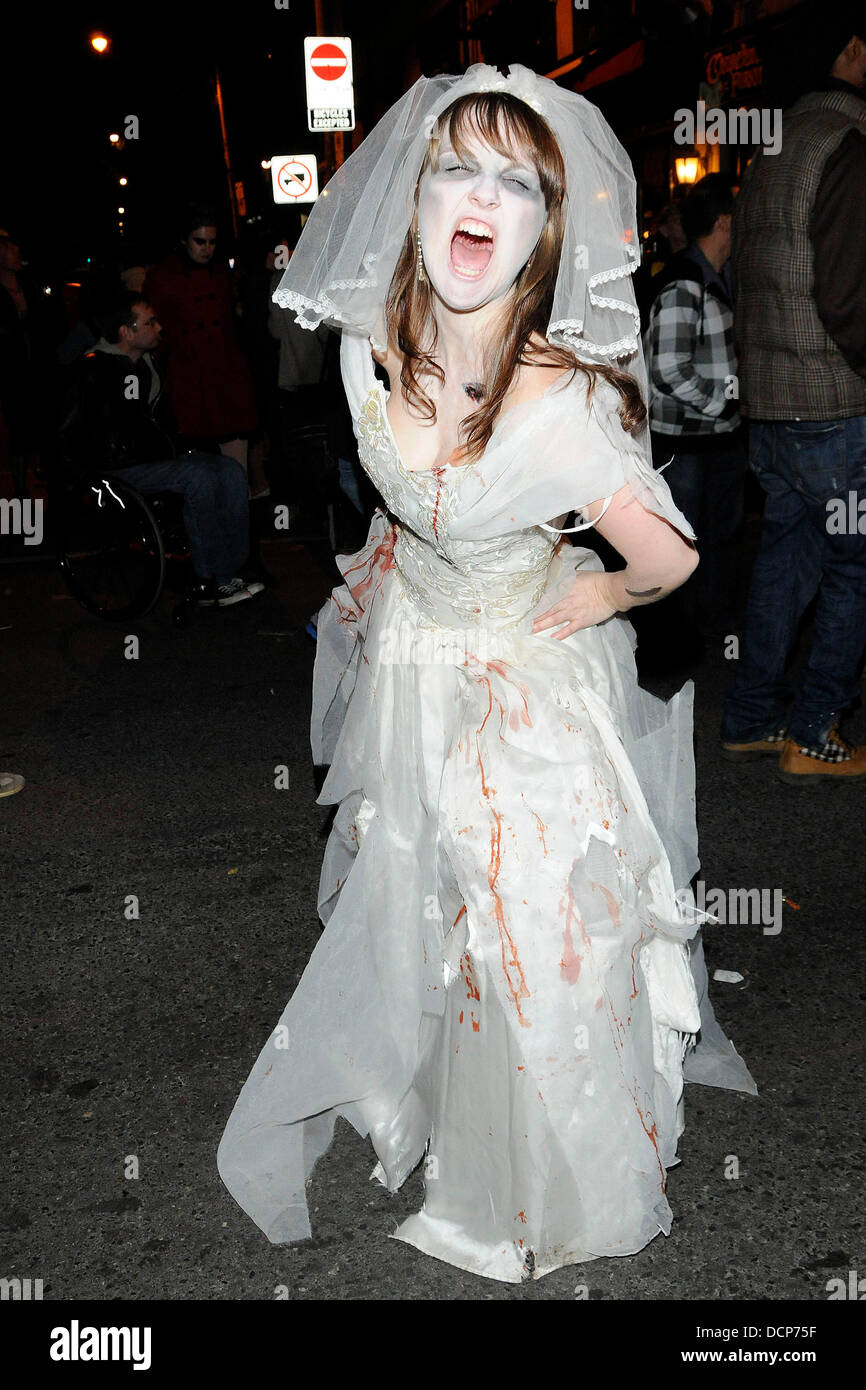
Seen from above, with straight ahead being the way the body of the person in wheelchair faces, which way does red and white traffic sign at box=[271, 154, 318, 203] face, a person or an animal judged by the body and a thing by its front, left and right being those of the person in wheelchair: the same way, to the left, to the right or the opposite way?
to the right

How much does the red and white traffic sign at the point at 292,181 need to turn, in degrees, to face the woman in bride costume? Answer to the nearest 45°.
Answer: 0° — it already faces them

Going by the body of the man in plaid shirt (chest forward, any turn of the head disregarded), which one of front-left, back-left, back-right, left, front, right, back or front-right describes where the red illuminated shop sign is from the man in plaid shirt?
left

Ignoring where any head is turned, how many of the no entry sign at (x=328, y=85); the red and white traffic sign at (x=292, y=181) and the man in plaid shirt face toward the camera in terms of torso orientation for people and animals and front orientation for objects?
2

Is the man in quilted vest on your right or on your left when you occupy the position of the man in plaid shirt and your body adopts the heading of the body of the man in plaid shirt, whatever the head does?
on your right

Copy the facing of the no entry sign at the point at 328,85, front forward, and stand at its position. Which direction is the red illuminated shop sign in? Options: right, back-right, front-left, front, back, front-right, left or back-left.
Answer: left

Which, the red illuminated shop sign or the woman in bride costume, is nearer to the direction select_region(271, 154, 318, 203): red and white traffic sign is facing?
the woman in bride costume

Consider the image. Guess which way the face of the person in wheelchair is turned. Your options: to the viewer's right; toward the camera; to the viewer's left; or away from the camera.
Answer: to the viewer's right

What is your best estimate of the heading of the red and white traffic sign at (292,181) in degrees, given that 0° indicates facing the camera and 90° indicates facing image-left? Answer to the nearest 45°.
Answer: approximately 0°
